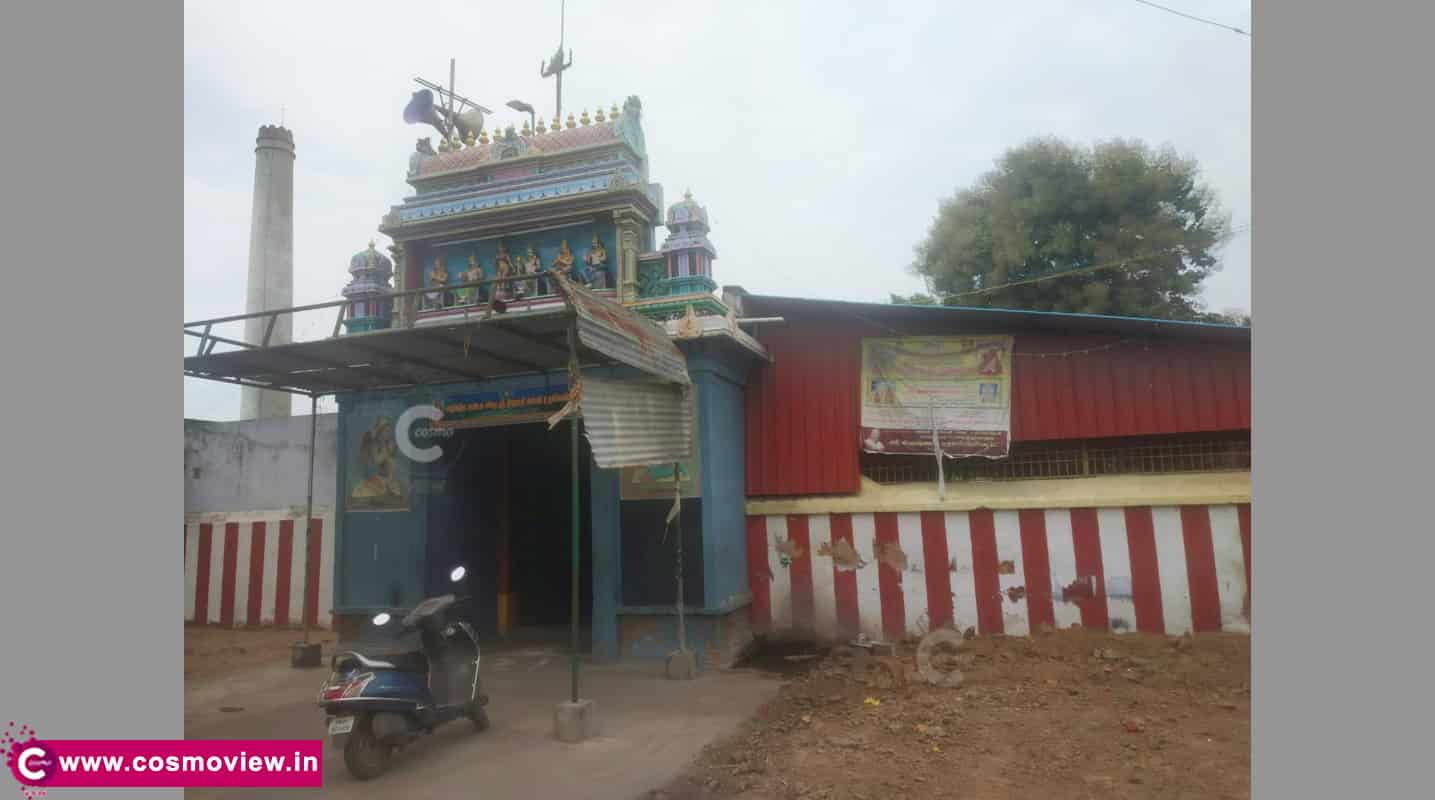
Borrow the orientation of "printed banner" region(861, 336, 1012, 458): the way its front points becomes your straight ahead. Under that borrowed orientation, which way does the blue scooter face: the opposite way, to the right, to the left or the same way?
the opposite way

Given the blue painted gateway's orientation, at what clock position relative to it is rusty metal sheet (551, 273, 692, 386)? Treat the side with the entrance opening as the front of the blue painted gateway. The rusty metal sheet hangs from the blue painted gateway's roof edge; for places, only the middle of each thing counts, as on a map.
The rusty metal sheet is roughly at 10 o'clock from the blue painted gateway.

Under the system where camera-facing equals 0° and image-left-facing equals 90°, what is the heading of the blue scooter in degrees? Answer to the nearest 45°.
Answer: approximately 225°

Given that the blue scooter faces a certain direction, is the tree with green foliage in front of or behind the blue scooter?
in front

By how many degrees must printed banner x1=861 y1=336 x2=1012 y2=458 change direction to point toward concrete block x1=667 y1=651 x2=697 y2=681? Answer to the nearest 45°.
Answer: approximately 45° to its right

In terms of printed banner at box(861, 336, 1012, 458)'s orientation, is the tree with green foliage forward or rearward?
rearward

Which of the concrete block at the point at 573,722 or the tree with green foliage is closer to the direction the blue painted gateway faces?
the concrete block

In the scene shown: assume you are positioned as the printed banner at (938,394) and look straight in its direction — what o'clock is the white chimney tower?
The white chimney tower is roughly at 4 o'clock from the printed banner.

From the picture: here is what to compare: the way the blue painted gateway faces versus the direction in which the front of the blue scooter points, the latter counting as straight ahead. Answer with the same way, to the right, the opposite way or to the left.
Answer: the opposite way

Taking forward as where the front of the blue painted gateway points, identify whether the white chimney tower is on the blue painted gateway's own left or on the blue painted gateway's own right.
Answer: on the blue painted gateway's own right

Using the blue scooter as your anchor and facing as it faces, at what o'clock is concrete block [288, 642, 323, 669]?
The concrete block is roughly at 10 o'clock from the blue scooter.

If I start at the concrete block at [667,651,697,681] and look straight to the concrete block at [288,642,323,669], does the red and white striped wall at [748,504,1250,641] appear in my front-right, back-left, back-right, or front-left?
back-right

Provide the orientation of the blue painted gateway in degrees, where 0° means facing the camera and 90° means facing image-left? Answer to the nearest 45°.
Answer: approximately 45°

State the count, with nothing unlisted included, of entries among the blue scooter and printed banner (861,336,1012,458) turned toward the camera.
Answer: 1

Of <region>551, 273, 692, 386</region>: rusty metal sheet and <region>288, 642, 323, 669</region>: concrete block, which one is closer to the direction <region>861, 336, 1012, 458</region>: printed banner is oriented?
the rusty metal sheet

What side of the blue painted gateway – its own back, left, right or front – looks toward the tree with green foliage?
back
